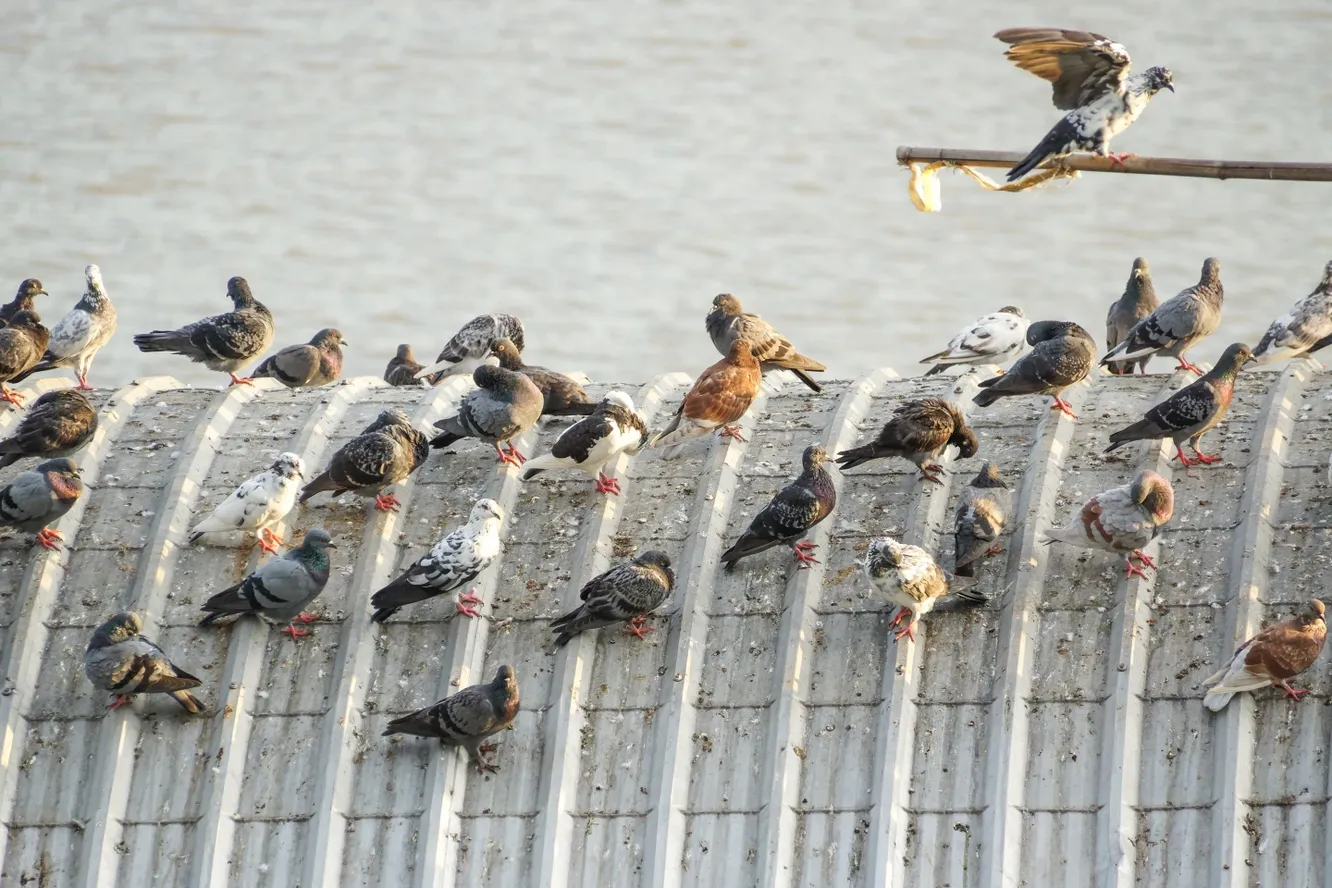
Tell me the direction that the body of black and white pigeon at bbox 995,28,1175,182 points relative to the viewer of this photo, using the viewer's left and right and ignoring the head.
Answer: facing to the right of the viewer

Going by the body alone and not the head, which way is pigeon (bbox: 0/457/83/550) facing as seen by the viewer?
to the viewer's right

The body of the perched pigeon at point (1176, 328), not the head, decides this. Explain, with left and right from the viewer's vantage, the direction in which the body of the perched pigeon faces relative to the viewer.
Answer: facing to the right of the viewer

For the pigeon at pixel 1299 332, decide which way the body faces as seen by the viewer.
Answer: to the viewer's right

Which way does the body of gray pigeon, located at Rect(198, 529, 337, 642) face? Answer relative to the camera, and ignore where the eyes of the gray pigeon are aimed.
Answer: to the viewer's right

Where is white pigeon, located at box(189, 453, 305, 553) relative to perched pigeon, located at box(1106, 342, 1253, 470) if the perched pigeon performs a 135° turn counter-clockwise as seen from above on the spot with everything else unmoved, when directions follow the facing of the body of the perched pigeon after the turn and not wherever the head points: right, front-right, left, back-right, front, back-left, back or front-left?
front-left

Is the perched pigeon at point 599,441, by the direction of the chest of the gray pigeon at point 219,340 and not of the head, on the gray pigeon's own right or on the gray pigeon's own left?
on the gray pigeon's own right

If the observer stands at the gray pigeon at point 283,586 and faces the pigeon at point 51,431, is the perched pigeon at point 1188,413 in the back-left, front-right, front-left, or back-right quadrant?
back-right

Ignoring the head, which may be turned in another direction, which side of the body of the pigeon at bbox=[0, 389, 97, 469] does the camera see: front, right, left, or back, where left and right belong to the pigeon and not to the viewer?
right

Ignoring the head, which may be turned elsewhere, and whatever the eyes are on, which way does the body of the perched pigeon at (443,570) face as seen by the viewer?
to the viewer's right

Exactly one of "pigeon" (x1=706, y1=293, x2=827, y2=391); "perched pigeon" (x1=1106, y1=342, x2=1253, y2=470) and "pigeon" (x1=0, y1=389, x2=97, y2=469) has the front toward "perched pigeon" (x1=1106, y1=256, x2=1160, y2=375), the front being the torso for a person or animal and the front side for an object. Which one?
"pigeon" (x1=0, y1=389, x2=97, y2=469)

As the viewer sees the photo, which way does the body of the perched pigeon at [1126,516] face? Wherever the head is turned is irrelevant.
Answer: to the viewer's right

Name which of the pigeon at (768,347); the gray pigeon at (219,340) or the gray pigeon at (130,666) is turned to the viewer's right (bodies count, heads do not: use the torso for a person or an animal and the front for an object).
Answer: the gray pigeon at (219,340)

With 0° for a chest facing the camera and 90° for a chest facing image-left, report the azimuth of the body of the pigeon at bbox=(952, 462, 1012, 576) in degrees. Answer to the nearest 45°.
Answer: approximately 225°

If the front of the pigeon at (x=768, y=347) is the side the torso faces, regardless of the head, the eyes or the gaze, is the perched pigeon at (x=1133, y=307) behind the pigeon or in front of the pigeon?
behind

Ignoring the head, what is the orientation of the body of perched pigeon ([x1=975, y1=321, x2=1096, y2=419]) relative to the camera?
to the viewer's right
